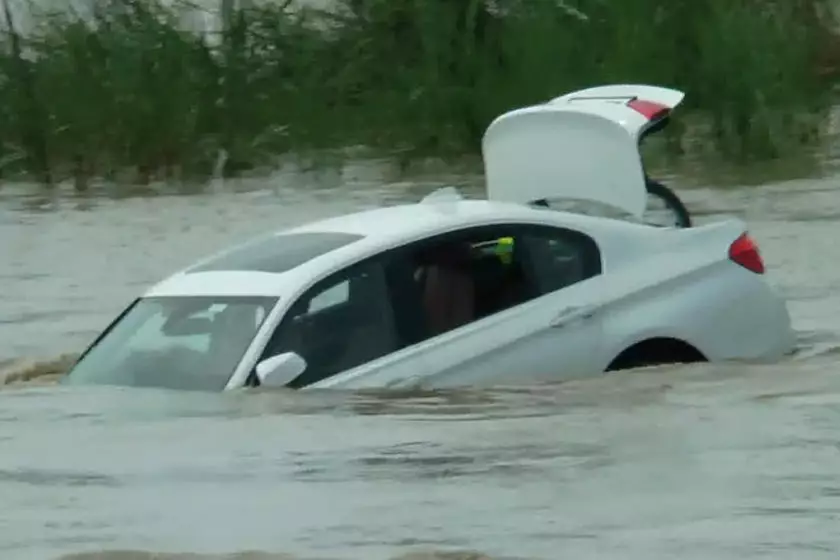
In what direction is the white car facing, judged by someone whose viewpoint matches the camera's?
facing the viewer and to the left of the viewer
